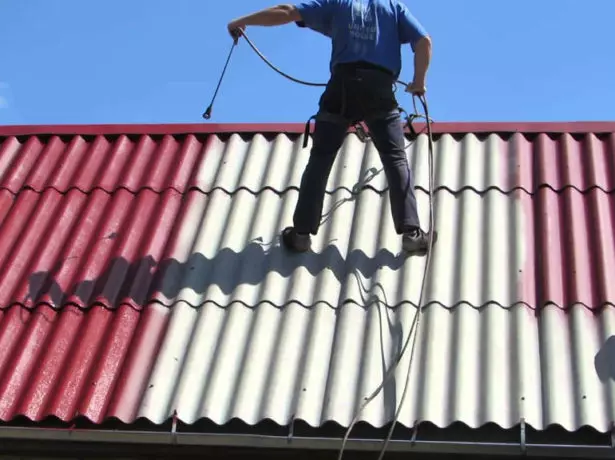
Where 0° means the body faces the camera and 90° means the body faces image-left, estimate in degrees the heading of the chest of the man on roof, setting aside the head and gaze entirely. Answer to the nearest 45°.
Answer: approximately 180°
